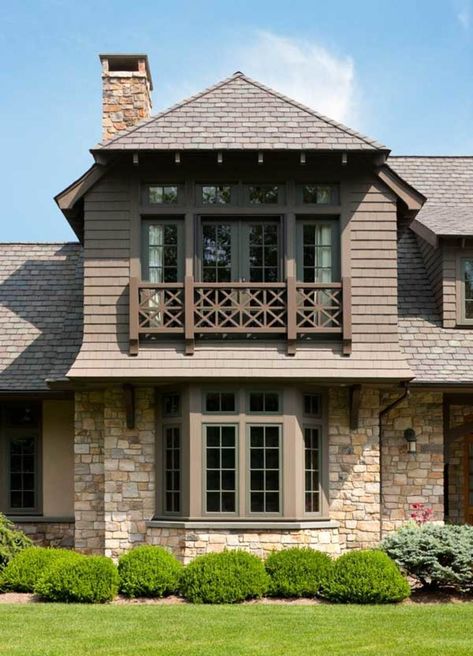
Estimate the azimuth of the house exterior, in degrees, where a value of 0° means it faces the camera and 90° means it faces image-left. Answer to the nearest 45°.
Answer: approximately 0°

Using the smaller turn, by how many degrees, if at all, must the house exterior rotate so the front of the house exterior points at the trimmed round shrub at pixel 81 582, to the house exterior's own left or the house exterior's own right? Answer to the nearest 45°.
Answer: approximately 45° to the house exterior's own right

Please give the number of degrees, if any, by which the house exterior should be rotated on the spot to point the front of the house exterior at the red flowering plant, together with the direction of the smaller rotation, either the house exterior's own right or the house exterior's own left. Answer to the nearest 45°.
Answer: approximately 90° to the house exterior's own left

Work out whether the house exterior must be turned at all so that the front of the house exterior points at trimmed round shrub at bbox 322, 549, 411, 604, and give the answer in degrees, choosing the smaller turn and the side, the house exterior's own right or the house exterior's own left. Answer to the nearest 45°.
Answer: approximately 45° to the house exterior's own left

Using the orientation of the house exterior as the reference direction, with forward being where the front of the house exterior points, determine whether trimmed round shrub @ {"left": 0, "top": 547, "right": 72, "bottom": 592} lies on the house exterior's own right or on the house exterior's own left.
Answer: on the house exterior's own right
